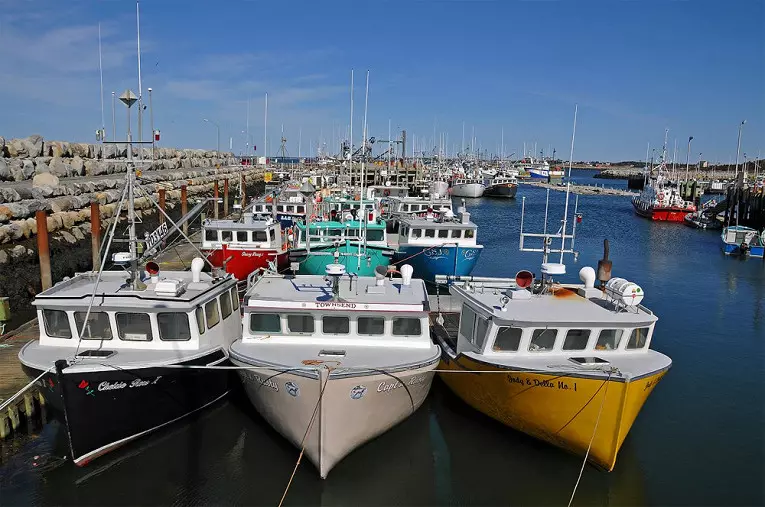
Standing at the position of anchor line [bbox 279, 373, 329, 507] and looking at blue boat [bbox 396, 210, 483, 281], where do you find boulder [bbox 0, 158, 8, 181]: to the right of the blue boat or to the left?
left

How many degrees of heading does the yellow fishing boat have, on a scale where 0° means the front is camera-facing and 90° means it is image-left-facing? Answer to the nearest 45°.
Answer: approximately 315°

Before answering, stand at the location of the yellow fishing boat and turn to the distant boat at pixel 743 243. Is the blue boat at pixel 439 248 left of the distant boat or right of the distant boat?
left

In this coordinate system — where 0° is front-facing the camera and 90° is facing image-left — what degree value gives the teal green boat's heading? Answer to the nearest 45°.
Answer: approximately 0°

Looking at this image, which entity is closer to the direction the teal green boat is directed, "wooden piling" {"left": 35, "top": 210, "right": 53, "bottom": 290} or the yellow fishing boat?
the yellow fishing boat

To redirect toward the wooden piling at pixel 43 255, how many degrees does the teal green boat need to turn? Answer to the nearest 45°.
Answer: approximately 90° to its right

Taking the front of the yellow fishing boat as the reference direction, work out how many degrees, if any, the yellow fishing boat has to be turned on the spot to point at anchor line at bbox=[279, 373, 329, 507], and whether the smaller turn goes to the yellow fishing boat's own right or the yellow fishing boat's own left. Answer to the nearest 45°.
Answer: approximately 90° to the yellow fishing boat's own right

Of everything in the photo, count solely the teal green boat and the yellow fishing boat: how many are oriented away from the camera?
0

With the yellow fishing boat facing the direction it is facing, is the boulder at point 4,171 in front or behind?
behind

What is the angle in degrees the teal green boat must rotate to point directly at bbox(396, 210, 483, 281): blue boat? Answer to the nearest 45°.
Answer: approximately 90° to its left

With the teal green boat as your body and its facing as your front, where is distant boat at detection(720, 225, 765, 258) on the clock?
The distant boat is roughly at 8 o'clock from the teal green boat.

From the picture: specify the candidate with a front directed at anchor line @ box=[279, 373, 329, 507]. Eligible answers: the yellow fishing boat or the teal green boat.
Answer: the teal green boat

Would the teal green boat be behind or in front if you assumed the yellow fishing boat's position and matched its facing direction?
behind

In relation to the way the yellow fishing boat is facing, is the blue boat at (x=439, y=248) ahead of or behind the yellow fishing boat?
behind

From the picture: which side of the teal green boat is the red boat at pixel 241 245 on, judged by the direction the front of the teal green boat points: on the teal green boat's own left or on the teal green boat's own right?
on the teal green boat's own right

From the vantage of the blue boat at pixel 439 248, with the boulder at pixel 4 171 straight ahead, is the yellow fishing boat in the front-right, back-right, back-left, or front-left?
back-left
